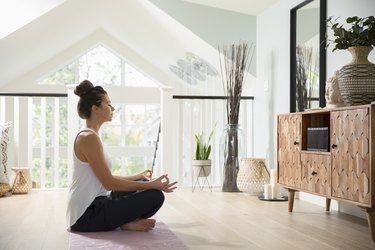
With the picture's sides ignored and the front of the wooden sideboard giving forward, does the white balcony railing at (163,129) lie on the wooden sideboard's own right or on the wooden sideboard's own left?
on the wooden sideboard's own right

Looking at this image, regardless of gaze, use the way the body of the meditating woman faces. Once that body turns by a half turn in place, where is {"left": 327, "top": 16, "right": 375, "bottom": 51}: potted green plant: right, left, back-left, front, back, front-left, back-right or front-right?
back

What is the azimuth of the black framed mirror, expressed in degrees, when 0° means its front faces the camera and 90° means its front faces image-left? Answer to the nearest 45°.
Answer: approximately 45°

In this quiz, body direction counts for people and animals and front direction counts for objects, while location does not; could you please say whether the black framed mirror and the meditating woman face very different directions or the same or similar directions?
very different directions

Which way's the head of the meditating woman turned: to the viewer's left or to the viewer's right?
to the viewer's right

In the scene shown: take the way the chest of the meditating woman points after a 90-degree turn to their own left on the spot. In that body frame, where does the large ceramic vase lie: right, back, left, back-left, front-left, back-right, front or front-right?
right

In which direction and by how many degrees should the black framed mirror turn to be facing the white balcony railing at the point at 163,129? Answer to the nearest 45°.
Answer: approximately 90° to its right

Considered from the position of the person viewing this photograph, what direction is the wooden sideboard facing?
facing the viewer and to the left of the viewer

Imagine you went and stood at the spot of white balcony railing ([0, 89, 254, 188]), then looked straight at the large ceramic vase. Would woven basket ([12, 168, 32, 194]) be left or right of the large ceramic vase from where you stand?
right

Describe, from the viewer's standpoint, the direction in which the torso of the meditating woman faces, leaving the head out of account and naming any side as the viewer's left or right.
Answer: facing to the right of the viewer

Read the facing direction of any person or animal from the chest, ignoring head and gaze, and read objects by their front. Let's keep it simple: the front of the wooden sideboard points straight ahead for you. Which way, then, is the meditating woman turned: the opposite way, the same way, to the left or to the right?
the opposite way
